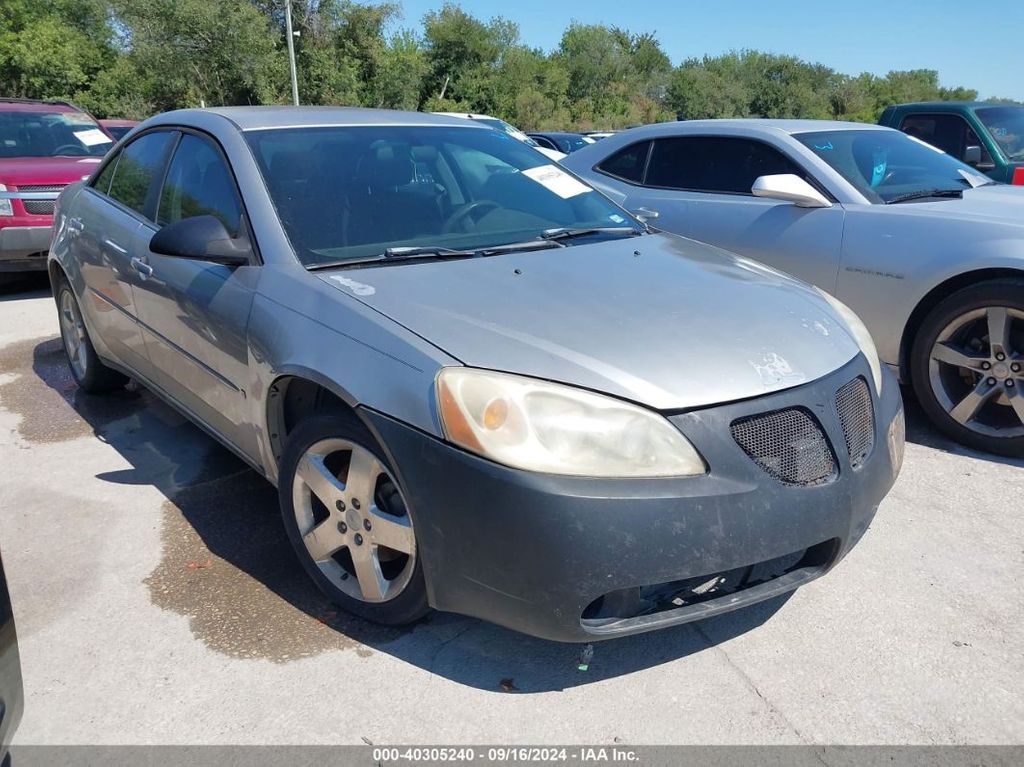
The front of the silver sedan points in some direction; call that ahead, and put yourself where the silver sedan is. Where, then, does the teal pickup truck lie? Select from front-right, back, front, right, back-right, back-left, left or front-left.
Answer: left

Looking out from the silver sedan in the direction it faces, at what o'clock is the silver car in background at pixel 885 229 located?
The silver car in background is roughly at 9 o'clock from the silver sedan.

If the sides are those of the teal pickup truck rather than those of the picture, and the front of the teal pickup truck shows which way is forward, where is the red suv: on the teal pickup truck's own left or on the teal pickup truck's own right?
on the teal pickup truck's own right

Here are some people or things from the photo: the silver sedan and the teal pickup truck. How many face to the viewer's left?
0

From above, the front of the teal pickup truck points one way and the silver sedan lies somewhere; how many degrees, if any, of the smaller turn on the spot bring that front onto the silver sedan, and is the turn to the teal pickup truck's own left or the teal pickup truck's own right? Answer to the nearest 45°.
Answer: approximately 45° to the teal pickup truck's own right

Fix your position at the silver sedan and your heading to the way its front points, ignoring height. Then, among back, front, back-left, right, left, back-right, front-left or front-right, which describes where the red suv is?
back

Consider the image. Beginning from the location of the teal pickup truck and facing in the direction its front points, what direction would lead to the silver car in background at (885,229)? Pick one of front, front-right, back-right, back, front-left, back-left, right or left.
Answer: front-right
